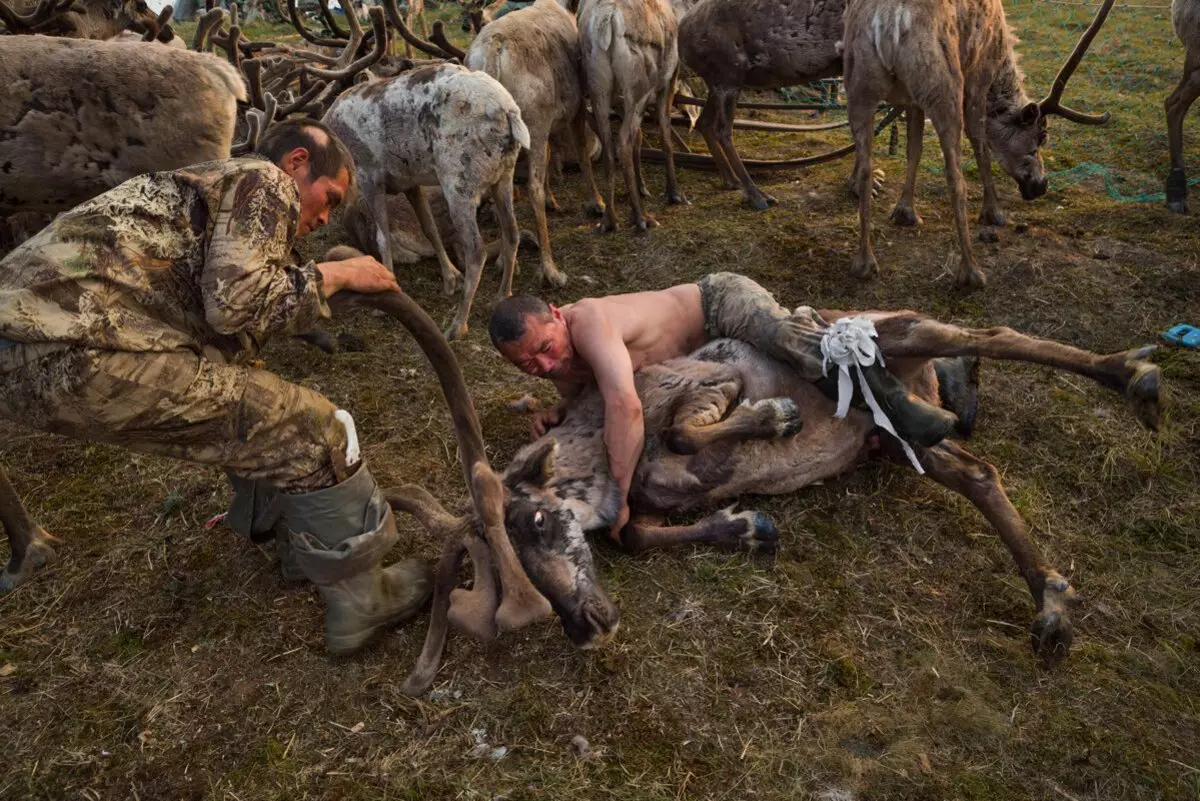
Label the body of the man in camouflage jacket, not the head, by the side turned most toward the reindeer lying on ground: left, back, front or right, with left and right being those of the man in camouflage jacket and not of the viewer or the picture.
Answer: front

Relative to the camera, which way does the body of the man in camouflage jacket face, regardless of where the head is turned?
to the viewer's right

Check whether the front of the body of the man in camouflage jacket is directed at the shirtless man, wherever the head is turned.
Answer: yes

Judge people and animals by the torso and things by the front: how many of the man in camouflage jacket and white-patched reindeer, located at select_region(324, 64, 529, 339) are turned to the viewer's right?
1

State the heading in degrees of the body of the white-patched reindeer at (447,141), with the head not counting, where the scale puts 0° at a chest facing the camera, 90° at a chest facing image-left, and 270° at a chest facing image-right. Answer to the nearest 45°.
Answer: approximately 135°

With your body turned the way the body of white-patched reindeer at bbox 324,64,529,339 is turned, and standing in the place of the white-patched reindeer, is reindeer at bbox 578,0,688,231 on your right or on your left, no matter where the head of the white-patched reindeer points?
on your right

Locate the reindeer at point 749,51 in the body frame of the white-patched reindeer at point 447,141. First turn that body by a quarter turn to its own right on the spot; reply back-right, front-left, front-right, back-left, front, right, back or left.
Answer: front

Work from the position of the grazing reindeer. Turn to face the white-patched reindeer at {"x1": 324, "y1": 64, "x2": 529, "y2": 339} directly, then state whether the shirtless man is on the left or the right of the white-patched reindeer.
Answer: left
